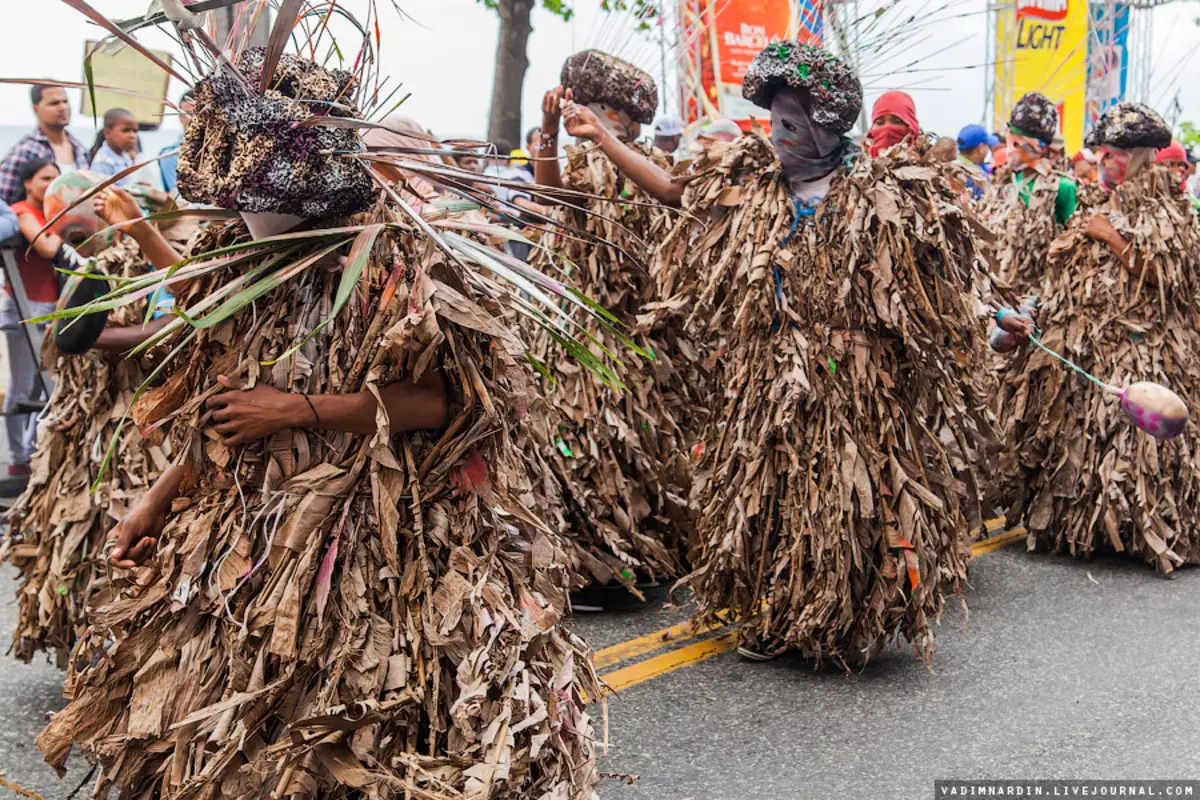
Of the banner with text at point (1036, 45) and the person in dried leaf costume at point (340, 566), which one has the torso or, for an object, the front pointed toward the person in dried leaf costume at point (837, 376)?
the banner with text

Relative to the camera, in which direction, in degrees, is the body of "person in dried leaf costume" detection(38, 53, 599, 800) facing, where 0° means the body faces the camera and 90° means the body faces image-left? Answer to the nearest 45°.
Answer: approximately 45°

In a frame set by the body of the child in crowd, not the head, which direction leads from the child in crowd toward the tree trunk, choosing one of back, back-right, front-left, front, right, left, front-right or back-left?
left

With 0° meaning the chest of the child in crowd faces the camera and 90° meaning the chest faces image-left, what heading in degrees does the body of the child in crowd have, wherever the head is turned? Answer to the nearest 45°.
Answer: approximately 315°

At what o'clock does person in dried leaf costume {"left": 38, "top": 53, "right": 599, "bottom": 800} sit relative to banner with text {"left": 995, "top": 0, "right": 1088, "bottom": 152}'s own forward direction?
The person in dried leaf costume is roughly at 12 o'clock from the banner with text.

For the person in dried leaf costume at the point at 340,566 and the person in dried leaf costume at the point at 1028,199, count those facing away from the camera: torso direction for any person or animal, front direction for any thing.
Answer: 0

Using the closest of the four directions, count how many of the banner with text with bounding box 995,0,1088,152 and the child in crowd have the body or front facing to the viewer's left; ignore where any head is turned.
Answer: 0

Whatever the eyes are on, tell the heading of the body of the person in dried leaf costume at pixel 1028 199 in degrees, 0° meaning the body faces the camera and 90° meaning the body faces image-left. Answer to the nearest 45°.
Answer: approximately 45°

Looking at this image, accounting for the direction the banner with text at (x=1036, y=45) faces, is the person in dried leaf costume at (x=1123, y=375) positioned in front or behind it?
in front

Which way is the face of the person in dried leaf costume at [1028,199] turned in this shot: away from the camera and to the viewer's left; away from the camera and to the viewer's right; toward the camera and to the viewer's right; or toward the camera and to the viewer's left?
toward the camera and to the viewer's left

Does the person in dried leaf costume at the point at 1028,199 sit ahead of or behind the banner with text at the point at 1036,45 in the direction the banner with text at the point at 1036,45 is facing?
ahead

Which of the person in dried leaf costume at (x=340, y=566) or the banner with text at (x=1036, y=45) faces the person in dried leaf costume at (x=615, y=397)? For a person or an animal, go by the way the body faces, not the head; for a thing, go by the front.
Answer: the banner with text

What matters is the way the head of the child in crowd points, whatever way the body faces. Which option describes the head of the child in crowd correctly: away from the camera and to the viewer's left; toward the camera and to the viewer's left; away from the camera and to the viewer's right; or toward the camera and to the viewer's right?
toward the camera and to the viewer's right

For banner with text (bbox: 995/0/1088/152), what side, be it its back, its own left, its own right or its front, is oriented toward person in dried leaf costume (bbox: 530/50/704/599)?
front

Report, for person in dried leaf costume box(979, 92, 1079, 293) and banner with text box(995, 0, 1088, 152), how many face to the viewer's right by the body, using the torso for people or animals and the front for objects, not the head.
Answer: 0
